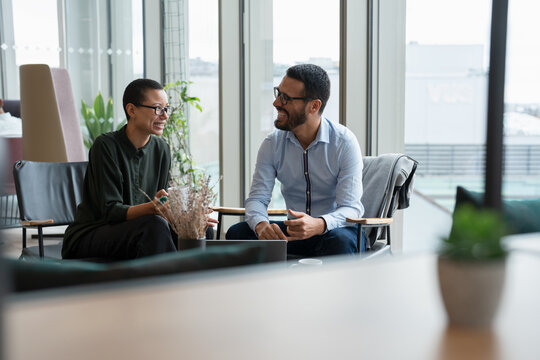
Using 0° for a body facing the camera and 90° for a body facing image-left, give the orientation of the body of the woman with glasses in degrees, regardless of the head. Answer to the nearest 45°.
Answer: approximately 315°

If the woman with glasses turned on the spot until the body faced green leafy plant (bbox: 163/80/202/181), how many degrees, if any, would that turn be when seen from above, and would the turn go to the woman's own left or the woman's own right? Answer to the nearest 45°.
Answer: approximately 135° to the woman's own left

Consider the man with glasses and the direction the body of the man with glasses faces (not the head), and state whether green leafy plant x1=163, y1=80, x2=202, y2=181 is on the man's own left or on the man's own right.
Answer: on the man's own right

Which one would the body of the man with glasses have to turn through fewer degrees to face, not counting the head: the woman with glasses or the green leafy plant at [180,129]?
the woman with glasses

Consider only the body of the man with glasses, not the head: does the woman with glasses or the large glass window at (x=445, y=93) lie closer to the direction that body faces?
the woman with glasses

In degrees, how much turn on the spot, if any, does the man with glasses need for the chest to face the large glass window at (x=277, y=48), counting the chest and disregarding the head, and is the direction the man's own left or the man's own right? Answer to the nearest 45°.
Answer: approximately 135° to the man's own right

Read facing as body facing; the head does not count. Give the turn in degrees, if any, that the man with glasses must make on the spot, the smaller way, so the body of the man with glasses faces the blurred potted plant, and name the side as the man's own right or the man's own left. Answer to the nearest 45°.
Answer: approximately 45° to the man's own left

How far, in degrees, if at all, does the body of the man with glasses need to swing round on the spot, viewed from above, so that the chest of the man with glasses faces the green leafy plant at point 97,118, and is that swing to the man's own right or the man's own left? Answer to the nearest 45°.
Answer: approximately 90° to the man's own right

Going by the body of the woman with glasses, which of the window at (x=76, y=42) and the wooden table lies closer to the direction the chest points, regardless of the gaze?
the wooden table

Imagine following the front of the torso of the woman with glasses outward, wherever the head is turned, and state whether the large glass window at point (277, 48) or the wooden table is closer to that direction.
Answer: the wooden table

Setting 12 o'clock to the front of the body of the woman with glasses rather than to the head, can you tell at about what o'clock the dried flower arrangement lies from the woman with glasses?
The dried flower arrangement is roughly at 1 o'clock from the woman with glasses.

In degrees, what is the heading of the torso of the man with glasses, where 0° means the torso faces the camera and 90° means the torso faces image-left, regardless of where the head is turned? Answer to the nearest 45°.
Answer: approximately 45°

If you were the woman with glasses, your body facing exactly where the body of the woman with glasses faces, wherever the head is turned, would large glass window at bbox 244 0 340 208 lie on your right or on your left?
on your left

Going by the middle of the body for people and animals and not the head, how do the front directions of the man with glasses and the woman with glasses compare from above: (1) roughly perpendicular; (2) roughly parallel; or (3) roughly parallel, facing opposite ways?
roughly perpendicular

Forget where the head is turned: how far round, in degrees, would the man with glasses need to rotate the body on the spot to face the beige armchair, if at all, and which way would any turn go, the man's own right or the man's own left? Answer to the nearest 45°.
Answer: approximately 90° to the man's own right
